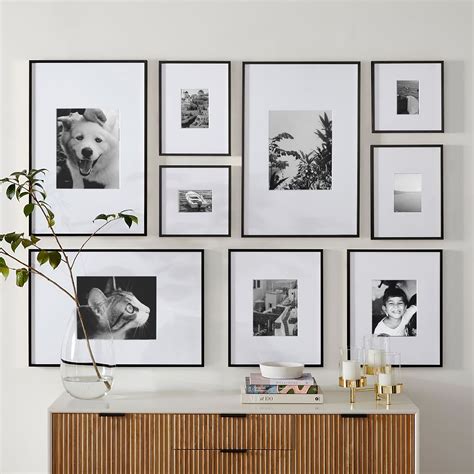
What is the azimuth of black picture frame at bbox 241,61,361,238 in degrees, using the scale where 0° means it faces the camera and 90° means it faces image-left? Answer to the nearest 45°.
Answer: approximately 0°

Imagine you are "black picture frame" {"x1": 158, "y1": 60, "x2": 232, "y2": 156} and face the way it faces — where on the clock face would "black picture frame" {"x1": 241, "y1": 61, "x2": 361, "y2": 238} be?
"black picture frame" {"x1": 241, "y1": 61, "x2": 361, "y2": 238} is roughly at 9 o'clock from "black picture frame" {"x1": 158, "y1": 60, "x2": 232, "y2": 156}.

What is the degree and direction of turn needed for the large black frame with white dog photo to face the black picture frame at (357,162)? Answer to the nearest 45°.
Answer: approximately 90° to its left

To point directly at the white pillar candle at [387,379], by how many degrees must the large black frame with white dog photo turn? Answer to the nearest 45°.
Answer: approximately 45° to its left
